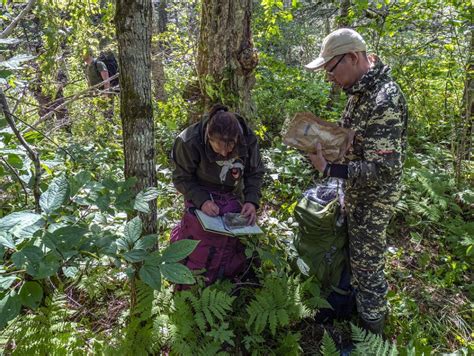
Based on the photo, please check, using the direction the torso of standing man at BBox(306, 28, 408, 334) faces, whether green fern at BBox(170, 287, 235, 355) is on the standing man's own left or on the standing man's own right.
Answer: on the standing man's own left

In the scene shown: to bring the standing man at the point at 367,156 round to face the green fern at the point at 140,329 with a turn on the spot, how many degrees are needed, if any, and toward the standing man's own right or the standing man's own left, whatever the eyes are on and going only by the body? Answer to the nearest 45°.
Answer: approximately 45° to the standing man's own left

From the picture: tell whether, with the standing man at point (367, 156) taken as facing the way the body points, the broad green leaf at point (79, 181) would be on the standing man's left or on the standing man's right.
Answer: on the standing man's left

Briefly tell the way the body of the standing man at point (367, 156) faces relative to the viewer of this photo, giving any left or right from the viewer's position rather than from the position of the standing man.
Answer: facing to the left of the viewer

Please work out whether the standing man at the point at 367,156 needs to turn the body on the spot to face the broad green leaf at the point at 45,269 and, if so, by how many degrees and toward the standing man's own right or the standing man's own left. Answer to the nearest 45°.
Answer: approximately 45° to the standing man's own left

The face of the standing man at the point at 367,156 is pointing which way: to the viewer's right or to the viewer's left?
to the viewer's left

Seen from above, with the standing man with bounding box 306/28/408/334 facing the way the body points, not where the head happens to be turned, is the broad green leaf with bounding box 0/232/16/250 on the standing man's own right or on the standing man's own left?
on the standing man's own left

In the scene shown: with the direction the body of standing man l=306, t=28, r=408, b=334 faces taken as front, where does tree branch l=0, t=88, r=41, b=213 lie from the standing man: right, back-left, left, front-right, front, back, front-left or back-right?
front-left

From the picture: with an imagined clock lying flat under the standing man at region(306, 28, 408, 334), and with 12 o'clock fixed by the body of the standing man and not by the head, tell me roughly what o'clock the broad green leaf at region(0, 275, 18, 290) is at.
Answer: The broad green leaf is roughly at 10 o'clock from the standing man.
